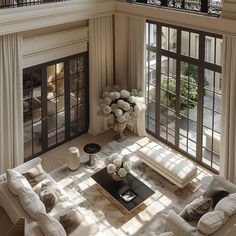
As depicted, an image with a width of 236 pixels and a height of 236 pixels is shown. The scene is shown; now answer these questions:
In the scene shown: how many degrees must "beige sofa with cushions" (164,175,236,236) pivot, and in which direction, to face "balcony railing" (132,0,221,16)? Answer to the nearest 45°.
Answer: approximately 45° to its right

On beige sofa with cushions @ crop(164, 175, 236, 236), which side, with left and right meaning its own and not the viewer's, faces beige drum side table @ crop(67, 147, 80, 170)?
front

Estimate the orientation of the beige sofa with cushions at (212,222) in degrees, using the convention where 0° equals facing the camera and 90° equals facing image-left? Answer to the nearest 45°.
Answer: approximately 135°

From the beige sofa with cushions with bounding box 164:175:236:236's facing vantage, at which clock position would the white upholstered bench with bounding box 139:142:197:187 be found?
The white upholstered bench is roughly at 1 o'clock from the beige sofa with cushions.

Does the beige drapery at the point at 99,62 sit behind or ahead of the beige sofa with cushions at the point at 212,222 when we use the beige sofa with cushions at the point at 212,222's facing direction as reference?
ahead

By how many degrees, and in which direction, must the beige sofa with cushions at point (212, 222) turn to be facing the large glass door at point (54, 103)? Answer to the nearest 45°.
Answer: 0° — it already faces it

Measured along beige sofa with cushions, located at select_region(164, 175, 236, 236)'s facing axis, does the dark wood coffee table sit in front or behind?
in front

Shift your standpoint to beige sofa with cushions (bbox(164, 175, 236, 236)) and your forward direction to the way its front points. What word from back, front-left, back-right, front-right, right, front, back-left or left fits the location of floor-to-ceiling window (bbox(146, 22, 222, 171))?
front-right
